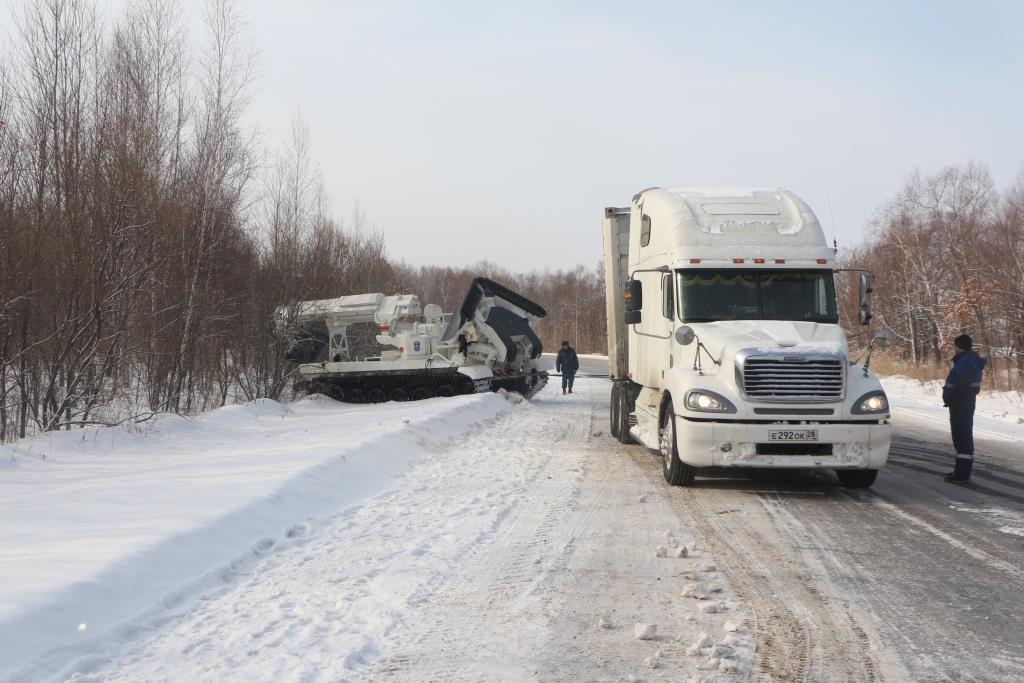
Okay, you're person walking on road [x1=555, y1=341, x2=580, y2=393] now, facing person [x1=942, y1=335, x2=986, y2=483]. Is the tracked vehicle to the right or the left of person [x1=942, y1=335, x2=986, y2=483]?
right

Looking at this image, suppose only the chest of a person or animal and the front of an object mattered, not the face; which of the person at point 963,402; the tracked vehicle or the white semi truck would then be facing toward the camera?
the white semi truck

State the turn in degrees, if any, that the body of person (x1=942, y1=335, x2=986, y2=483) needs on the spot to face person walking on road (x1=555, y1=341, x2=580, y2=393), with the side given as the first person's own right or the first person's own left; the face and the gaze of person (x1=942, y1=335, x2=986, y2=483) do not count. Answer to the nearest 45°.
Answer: approximately 45° to the first person's own right

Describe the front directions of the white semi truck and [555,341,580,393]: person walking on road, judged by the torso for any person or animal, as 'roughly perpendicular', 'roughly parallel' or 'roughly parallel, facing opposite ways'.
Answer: roughly parallel

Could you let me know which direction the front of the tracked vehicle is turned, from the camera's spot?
facing to the right of the viewer

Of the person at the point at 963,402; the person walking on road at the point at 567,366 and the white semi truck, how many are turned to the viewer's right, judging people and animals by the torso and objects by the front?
0

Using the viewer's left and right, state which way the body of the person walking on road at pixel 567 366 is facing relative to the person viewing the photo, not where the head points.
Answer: facing the viewer

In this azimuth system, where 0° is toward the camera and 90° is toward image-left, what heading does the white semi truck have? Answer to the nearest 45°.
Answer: approximately 0°

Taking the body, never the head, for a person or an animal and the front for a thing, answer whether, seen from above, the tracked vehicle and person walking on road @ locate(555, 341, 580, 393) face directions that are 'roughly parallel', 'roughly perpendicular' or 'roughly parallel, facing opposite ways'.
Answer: roughly perpendicular

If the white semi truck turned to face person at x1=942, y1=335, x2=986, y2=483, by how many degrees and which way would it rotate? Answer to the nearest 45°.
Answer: approximately 90° to its left

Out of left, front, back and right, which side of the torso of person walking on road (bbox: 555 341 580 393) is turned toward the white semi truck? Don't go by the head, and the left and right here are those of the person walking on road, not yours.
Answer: front

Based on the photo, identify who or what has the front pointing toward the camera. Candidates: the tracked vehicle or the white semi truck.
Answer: the white semi truck

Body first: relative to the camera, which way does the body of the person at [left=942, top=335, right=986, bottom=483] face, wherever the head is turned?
to the viewer's left

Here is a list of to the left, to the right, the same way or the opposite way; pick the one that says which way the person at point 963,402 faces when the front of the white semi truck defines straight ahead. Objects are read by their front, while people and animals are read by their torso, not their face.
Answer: to the right

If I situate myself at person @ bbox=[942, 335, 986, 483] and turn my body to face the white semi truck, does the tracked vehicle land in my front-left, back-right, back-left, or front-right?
front-right

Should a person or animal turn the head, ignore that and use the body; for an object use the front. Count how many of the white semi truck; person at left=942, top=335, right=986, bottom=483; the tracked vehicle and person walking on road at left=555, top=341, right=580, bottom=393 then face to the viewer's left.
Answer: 1
